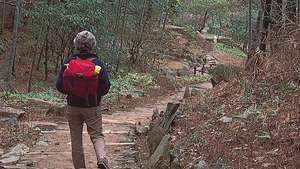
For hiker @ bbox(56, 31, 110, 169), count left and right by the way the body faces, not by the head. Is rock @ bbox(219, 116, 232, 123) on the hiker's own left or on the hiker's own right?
on the hiker's own right

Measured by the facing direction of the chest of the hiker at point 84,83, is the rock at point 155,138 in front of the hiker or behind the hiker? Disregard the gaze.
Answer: in front

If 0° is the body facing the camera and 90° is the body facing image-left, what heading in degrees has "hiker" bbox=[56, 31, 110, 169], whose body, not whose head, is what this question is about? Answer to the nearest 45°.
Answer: approximately 180°

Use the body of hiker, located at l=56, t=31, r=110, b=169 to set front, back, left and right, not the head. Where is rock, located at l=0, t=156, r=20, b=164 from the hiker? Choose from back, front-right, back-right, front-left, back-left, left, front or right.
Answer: front-left

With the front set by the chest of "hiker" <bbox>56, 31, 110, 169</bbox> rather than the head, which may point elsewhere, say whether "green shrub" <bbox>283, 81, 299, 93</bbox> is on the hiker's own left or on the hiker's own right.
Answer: on the hiker's own right

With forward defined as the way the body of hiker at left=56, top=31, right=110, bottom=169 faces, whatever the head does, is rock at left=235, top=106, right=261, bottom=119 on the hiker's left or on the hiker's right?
on the hiker's right

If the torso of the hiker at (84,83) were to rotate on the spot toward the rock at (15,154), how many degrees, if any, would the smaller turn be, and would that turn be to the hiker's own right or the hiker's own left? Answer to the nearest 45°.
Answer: approximately 45° to the hiker's own left

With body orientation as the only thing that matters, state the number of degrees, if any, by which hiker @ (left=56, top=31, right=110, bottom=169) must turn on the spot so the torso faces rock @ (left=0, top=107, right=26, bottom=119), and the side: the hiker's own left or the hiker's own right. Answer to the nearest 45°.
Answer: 0° — they already face it

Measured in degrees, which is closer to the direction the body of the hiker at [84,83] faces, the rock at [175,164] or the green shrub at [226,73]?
the green shrub

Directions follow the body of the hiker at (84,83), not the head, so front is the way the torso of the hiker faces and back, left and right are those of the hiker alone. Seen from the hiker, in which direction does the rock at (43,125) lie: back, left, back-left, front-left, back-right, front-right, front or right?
front

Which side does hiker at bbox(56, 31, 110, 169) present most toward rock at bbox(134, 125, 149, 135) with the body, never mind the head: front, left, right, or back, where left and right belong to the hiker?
front

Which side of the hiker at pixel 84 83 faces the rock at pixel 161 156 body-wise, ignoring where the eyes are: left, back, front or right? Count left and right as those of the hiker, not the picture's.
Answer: right

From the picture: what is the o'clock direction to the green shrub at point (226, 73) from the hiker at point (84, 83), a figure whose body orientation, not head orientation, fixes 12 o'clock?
The green shrub is roughly at 1 o'clock from the hiker.
